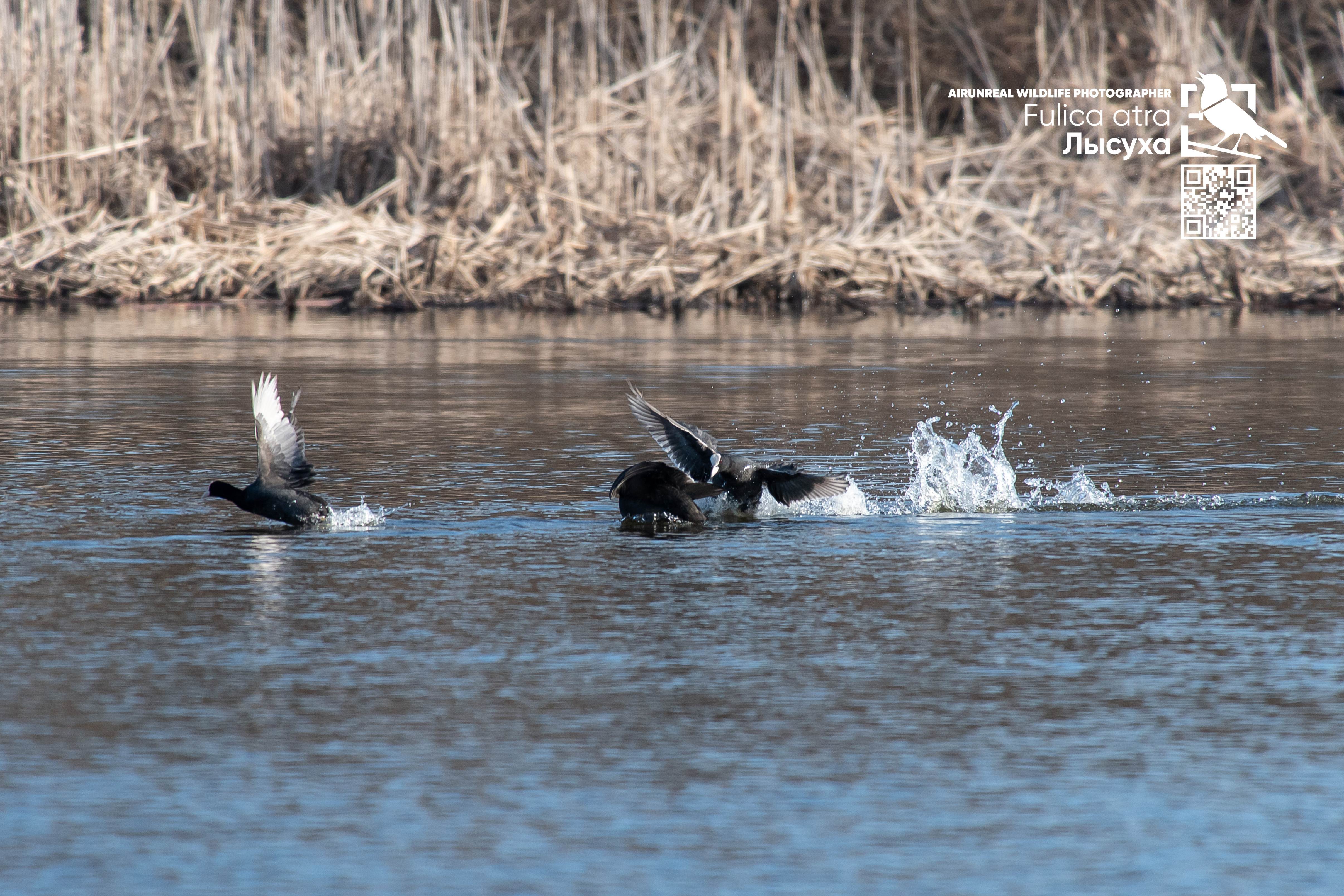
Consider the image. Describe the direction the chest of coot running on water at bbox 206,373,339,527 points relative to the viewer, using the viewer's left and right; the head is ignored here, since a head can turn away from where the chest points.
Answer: facing to the left of the viewer

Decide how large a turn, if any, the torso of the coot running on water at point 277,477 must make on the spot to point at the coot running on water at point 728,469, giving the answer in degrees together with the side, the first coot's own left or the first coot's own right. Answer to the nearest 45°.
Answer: approximately 180°

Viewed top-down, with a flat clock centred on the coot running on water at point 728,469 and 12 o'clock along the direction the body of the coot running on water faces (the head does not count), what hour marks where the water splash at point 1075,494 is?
The water splash is roughly at 7 o'clock from the coot running on water.

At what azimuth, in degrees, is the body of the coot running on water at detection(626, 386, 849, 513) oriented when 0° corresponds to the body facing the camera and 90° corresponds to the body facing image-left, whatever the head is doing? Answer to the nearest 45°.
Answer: approximately 45°

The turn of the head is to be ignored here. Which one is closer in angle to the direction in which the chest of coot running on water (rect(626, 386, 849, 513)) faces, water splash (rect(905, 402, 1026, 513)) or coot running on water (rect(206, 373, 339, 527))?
the coot running on water

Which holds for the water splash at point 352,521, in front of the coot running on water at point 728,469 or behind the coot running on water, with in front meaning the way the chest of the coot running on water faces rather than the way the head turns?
in front

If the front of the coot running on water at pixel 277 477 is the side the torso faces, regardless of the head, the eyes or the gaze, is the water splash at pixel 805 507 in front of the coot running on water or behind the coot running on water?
behind

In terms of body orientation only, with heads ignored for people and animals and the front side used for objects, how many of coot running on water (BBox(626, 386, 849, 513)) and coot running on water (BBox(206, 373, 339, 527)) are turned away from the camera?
0

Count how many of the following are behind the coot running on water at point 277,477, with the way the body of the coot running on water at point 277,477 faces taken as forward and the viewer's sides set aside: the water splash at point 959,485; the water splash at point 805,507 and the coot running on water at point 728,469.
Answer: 3

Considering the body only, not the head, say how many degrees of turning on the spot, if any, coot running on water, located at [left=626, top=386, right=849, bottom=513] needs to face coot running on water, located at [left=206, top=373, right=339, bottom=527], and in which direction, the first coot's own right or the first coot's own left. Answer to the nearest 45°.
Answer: approximately 45° to the first coot's own right
